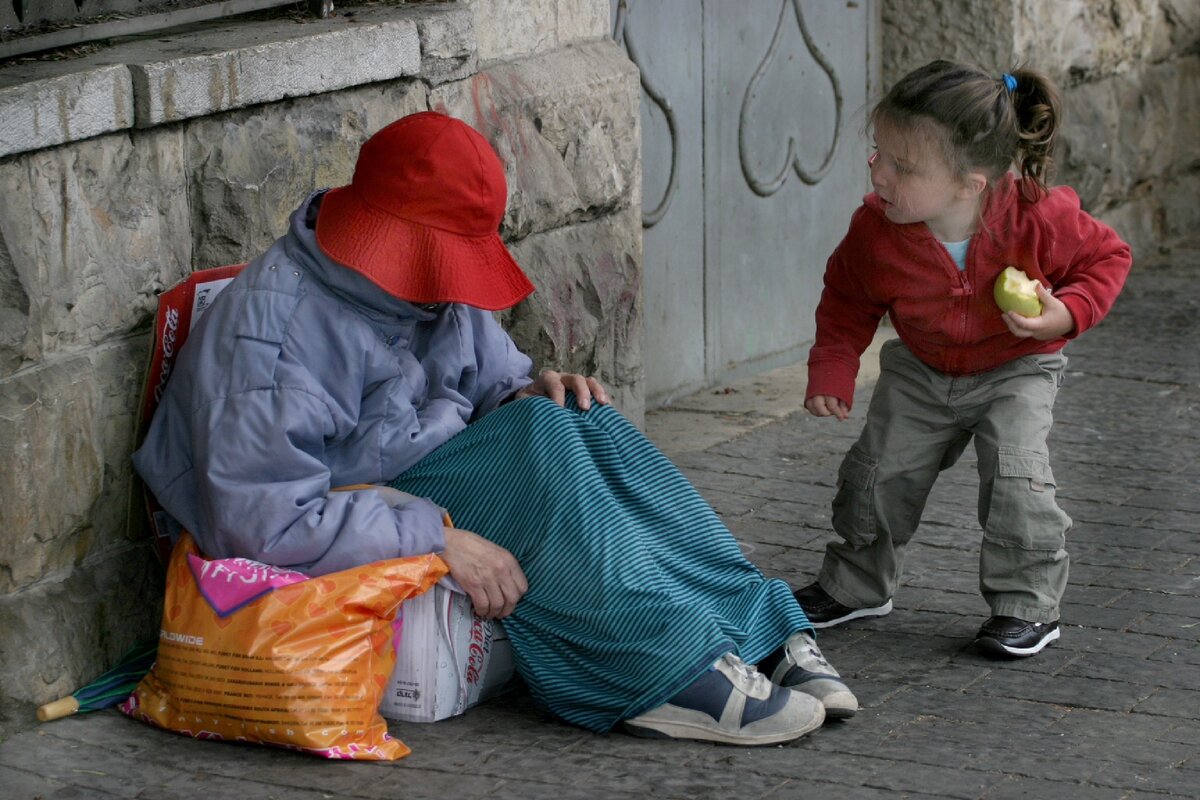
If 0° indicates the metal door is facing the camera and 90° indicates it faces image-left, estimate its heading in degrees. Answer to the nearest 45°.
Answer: approximately 315°

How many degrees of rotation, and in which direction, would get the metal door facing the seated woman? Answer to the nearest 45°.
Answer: approximately 45° to its right

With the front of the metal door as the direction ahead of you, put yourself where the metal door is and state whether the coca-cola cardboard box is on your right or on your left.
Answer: on your right

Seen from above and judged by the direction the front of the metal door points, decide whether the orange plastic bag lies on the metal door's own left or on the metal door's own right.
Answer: on the metal door's own right

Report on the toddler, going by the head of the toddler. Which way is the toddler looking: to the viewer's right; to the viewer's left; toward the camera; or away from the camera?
to the viewer's left

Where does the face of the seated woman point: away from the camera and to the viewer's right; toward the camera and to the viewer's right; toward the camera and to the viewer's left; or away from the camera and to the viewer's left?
toward the camera and to the viewer's right

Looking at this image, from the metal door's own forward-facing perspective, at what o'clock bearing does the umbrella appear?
The umbrella is roughly at 2 o'clock from the metal door.
